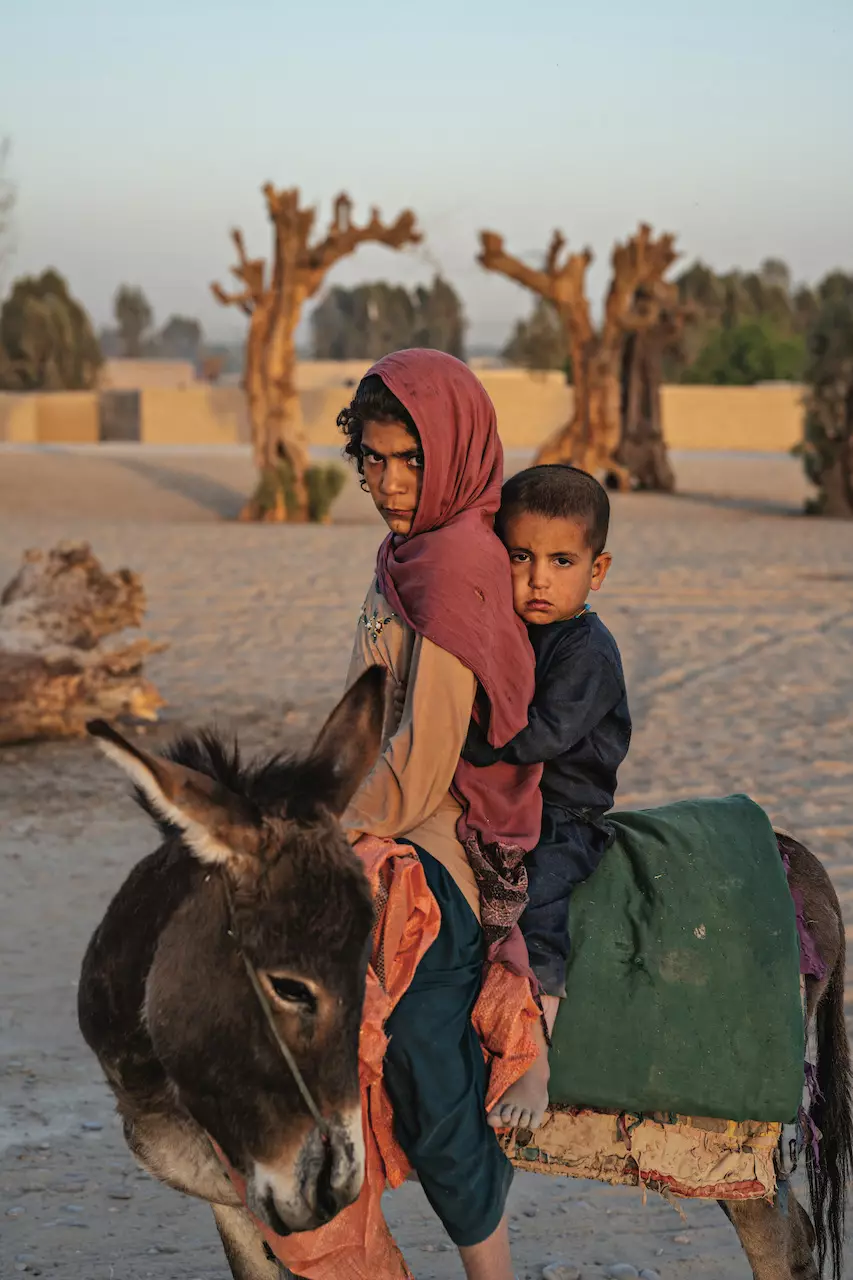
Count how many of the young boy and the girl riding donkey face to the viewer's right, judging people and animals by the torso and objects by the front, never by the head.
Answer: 0

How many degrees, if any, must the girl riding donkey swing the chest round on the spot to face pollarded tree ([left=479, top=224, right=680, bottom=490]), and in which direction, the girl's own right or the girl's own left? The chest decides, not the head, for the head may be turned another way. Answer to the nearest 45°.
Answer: approximately 135° to the girl's own right

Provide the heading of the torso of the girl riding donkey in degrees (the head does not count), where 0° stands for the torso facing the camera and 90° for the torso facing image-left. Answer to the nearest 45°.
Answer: approximately 45°

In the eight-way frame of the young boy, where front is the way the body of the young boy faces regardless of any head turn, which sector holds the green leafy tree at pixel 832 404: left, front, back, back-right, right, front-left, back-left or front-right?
back-right

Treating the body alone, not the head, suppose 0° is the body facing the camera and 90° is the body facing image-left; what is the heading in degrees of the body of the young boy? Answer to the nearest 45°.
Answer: approximately 45°

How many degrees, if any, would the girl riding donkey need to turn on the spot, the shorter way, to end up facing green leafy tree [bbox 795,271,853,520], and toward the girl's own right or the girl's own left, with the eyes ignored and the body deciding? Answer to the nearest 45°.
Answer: approximately 135° to the girl's own right
